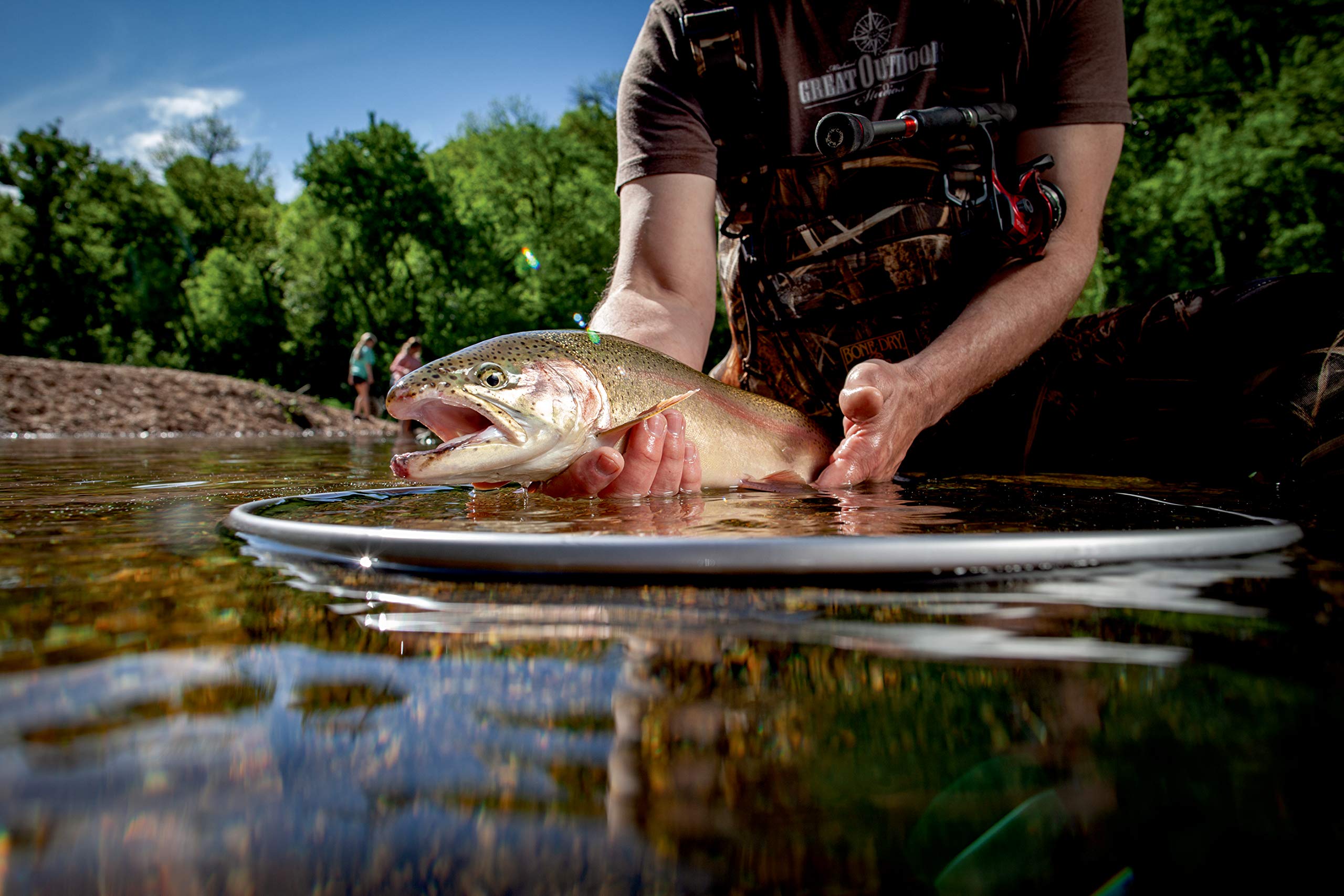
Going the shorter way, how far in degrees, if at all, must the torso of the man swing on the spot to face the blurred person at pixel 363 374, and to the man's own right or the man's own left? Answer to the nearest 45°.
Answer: approximately 135° to the man's own right

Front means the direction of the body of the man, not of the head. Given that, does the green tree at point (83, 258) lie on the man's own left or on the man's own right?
on the man's own right

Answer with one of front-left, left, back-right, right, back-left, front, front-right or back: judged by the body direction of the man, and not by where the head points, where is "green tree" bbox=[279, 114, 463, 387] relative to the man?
back-right

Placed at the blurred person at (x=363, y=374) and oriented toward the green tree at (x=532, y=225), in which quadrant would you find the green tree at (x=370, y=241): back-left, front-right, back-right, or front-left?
front-left

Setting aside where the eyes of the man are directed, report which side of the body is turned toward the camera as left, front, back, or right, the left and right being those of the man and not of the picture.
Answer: front
